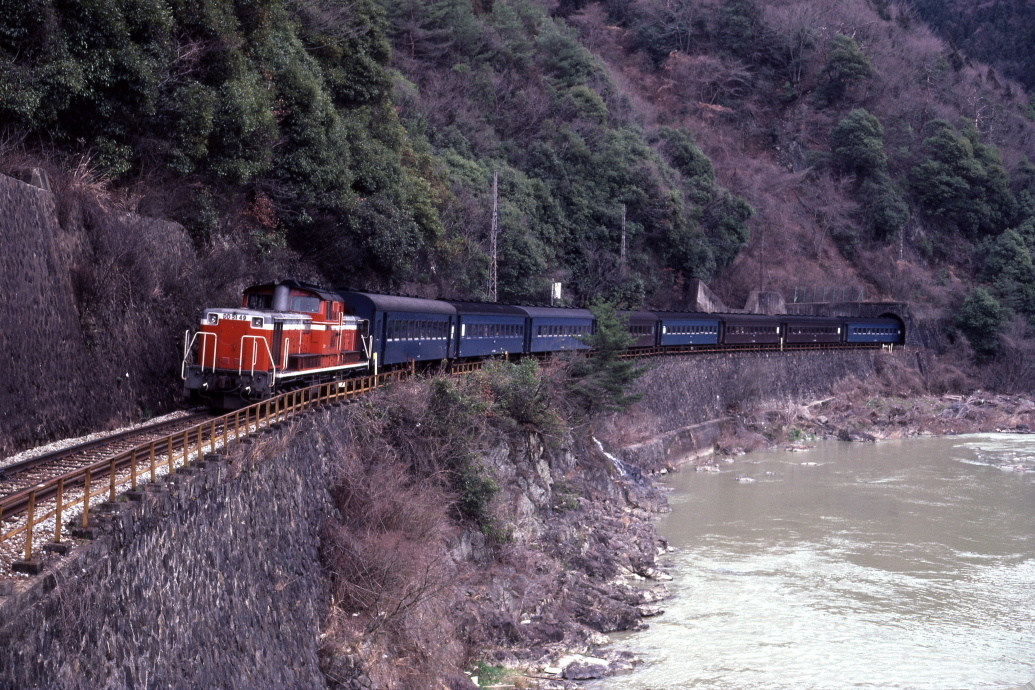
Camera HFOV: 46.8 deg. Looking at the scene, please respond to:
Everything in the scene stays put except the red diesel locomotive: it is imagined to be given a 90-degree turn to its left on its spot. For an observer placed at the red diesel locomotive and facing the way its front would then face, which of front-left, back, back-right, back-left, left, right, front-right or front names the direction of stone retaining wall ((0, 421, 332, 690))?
front-right

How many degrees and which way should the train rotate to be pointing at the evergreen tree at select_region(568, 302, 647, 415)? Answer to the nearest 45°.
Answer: approximately 180°

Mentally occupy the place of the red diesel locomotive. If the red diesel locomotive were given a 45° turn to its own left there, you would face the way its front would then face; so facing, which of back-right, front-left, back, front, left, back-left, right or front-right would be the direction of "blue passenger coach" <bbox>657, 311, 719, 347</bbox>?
back-left

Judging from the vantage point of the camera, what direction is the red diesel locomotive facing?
facing the viewer and to the left of the viewer

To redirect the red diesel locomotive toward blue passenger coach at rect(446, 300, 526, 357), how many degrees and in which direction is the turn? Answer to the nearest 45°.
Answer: approximately 180°
